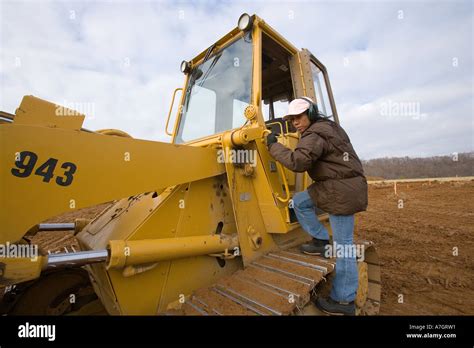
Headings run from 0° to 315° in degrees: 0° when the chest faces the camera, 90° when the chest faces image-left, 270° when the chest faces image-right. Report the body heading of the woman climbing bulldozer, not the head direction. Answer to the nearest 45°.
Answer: approximately 90°

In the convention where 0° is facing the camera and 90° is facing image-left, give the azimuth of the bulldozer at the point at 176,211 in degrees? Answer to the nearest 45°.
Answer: approximately 45°
